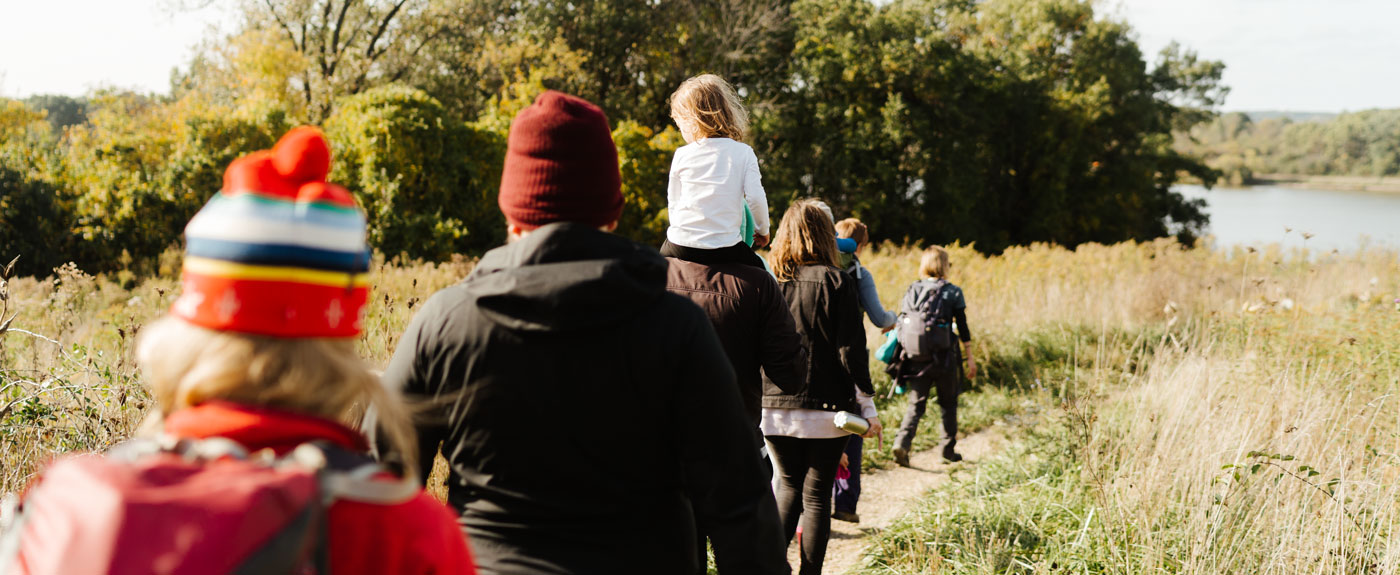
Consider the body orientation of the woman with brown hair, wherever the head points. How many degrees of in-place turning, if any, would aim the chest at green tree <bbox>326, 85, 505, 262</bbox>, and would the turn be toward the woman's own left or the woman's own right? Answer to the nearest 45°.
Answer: approximately 45° to the woman's own left

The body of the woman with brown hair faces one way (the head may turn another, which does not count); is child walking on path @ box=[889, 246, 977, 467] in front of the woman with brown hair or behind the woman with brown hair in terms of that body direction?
in front

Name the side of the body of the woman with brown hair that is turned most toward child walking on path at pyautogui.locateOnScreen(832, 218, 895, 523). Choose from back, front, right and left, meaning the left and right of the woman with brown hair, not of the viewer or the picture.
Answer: front

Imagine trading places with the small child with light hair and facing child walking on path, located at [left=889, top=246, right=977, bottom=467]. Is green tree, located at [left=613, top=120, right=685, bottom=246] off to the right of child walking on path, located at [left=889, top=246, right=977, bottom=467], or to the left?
left

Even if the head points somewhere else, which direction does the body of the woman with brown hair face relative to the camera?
away from the camera

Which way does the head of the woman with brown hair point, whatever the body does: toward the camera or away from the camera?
away from the camera

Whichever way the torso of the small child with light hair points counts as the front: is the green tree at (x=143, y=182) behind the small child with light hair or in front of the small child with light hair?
in front

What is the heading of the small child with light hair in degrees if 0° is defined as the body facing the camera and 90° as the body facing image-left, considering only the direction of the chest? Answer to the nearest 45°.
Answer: approximately 180°

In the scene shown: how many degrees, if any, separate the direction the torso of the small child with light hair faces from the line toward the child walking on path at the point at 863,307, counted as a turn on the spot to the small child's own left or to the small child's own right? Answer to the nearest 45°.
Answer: approximately 45° to the small child's own right

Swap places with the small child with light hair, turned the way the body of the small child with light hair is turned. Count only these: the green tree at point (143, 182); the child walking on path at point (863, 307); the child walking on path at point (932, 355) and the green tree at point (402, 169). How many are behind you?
0

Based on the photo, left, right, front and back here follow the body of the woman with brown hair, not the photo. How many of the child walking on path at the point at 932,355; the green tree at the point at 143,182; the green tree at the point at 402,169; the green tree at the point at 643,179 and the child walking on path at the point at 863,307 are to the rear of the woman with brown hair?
0

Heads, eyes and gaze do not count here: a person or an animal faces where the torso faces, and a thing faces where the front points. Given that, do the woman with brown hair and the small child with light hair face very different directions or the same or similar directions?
same or similar directions

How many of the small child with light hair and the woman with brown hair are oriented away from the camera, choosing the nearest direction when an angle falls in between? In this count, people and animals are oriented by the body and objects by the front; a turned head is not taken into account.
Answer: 2

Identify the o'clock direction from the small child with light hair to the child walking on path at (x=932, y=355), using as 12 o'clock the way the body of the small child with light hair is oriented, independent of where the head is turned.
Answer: The child walking on path is roughly at 1 o'clock from the small child with light hair.

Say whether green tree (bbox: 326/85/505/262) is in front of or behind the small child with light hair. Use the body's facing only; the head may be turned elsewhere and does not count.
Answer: in front
